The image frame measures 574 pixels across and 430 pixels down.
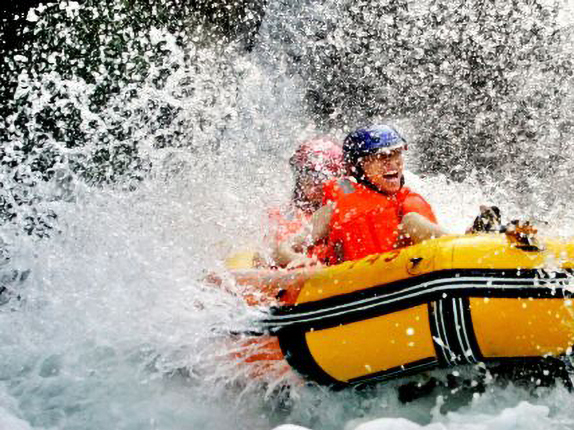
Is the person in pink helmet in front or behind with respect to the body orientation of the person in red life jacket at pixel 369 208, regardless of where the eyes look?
behind
